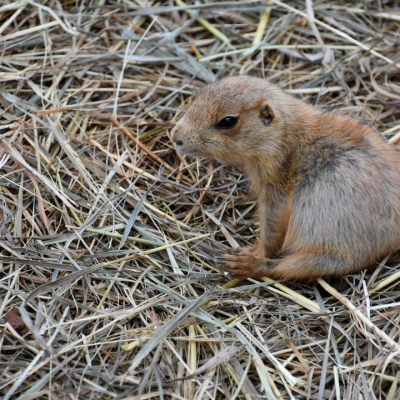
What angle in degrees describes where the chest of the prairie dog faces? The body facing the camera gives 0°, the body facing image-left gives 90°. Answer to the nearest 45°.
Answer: approximately 90°
